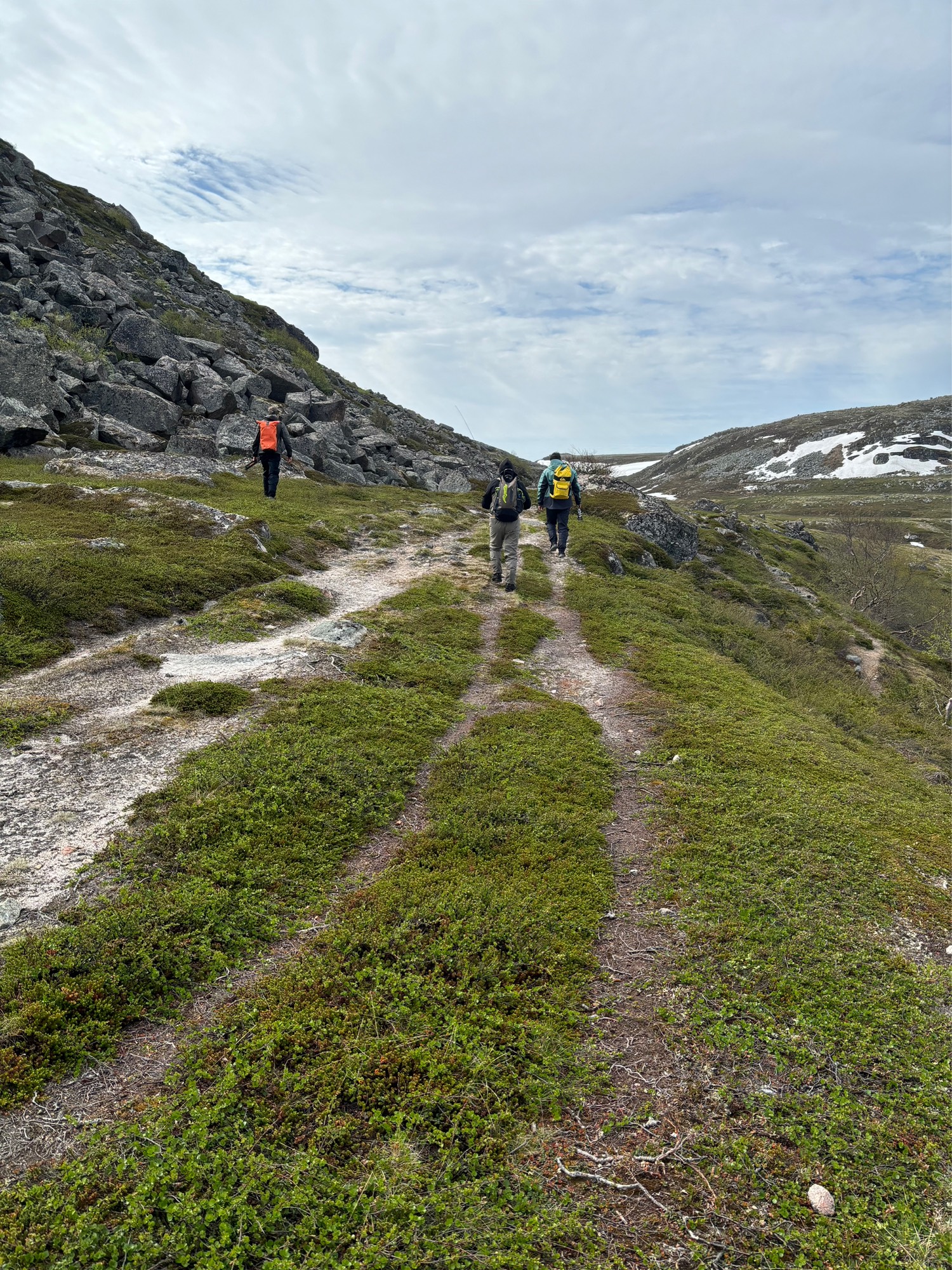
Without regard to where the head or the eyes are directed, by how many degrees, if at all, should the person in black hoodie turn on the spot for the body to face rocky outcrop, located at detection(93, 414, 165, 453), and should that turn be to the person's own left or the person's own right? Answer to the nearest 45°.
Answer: approximately 45° to the person's own left

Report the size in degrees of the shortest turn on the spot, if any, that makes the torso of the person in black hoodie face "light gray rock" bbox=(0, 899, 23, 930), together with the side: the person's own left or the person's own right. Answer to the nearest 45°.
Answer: approximately 180°

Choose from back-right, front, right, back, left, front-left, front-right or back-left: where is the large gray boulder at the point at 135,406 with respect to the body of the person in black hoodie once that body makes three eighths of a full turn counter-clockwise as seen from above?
right

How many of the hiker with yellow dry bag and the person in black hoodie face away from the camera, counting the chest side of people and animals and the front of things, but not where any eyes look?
2

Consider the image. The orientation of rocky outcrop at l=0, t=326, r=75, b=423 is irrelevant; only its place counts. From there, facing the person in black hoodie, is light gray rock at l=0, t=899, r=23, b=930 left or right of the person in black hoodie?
right

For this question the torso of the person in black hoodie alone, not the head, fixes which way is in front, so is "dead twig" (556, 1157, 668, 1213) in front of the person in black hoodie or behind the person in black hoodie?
behind

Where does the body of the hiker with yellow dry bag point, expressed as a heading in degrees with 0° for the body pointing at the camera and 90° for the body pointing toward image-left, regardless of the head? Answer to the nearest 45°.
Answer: approximately 180°

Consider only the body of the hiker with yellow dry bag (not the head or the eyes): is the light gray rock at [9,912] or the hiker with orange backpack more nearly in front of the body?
the hiker with orange backpack

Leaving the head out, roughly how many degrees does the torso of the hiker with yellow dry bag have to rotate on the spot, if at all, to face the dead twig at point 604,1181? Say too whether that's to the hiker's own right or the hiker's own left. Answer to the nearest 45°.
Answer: approximately 180°

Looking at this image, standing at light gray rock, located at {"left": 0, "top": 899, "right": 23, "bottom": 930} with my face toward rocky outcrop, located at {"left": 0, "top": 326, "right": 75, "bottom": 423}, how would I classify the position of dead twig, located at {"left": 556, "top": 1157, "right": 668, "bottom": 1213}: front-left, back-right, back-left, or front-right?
back-right

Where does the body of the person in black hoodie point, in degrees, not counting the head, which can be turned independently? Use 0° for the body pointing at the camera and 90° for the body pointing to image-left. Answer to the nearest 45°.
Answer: approximately 180°
